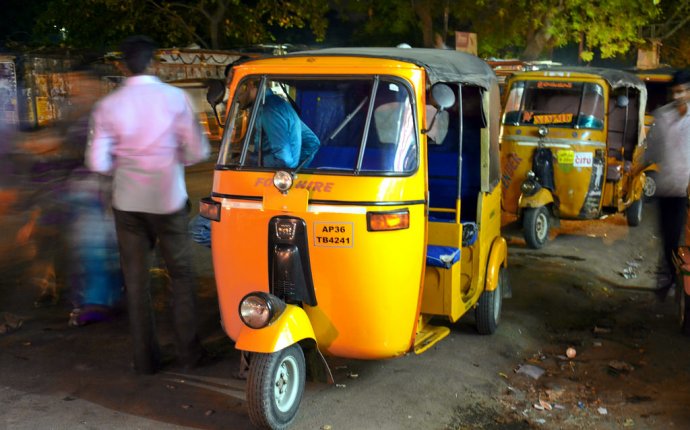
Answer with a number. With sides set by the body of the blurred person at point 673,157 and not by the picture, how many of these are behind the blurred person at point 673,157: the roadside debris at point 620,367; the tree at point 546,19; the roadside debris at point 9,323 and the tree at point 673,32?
2

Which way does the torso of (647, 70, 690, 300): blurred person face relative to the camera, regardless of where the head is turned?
toward the camera

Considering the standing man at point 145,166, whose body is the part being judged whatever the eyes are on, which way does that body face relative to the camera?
away from the camera

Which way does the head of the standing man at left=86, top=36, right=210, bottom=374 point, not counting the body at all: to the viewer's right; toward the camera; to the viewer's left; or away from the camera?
away from the camera

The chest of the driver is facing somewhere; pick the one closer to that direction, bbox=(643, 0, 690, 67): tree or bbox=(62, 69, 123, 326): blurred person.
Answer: the blurred person

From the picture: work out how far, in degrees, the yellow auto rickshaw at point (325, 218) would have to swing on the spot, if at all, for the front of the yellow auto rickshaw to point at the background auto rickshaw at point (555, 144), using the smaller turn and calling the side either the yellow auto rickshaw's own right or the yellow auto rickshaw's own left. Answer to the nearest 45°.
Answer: approximately 180°

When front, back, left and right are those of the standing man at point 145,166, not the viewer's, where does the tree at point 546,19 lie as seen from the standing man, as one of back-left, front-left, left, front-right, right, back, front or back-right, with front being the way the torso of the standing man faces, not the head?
front-right

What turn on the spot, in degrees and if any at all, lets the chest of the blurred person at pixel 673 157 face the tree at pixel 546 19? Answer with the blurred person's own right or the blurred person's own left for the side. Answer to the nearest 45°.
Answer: approximately 180°

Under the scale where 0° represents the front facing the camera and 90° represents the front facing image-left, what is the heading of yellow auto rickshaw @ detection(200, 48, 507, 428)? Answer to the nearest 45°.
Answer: approximately 45°
